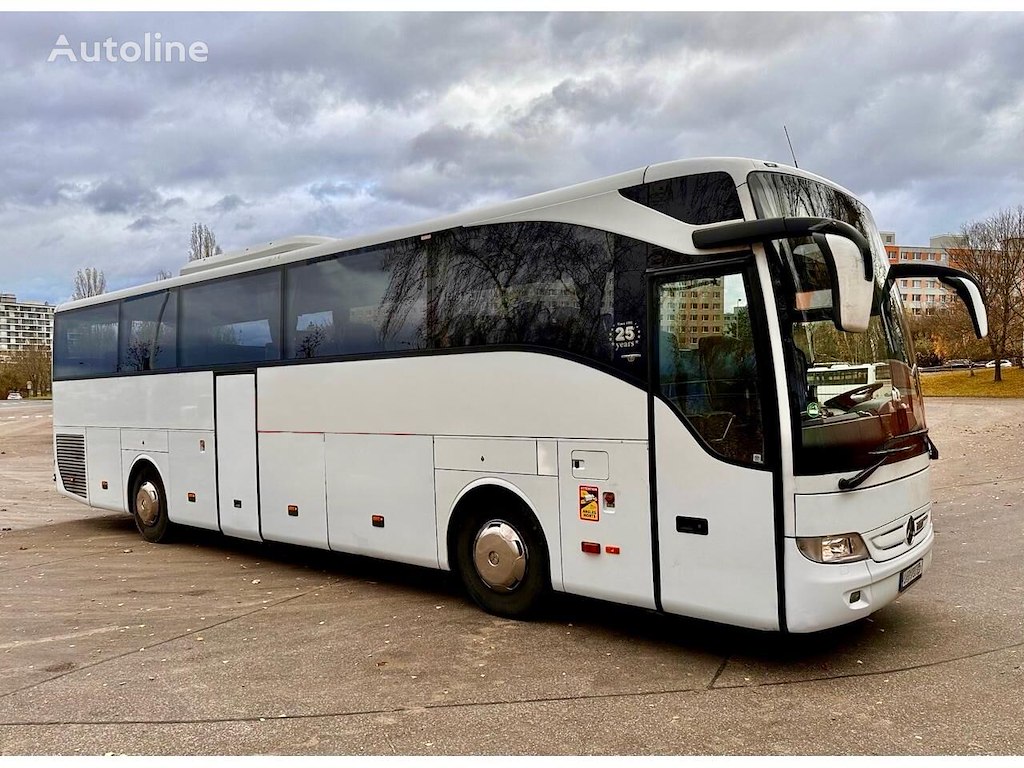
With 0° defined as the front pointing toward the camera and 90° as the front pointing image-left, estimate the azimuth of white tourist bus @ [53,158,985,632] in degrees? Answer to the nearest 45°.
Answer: approximately 315°

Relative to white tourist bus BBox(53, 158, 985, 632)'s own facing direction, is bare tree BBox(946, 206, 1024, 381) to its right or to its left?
on its left
